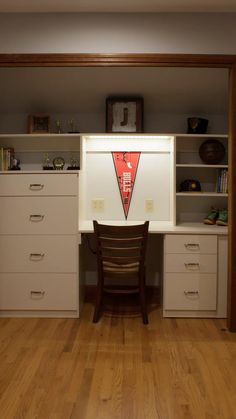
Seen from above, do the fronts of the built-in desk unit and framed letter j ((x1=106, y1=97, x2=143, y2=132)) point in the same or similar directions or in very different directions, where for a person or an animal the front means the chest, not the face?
same or similar directions

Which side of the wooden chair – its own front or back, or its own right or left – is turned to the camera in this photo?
back

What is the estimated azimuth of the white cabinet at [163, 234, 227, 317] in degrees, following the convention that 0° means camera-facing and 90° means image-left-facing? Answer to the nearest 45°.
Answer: approximately 0°

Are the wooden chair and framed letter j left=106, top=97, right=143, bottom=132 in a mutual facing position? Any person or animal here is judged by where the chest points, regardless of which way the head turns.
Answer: yes

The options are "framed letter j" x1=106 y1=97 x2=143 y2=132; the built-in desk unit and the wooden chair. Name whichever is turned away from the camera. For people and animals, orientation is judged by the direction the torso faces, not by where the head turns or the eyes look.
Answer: the wooden chair

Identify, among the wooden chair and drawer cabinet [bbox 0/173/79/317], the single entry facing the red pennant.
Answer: the wooden chair

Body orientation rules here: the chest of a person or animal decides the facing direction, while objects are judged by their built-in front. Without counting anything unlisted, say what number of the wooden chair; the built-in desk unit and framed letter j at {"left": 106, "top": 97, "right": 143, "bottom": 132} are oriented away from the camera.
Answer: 1

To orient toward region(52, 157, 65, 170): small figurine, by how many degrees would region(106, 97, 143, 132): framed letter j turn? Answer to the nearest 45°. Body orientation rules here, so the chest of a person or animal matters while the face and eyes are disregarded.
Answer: approximately 90° to its right

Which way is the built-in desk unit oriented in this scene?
toward the camera

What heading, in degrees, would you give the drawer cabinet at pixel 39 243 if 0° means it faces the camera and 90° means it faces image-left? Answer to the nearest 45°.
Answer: approximately 0°
